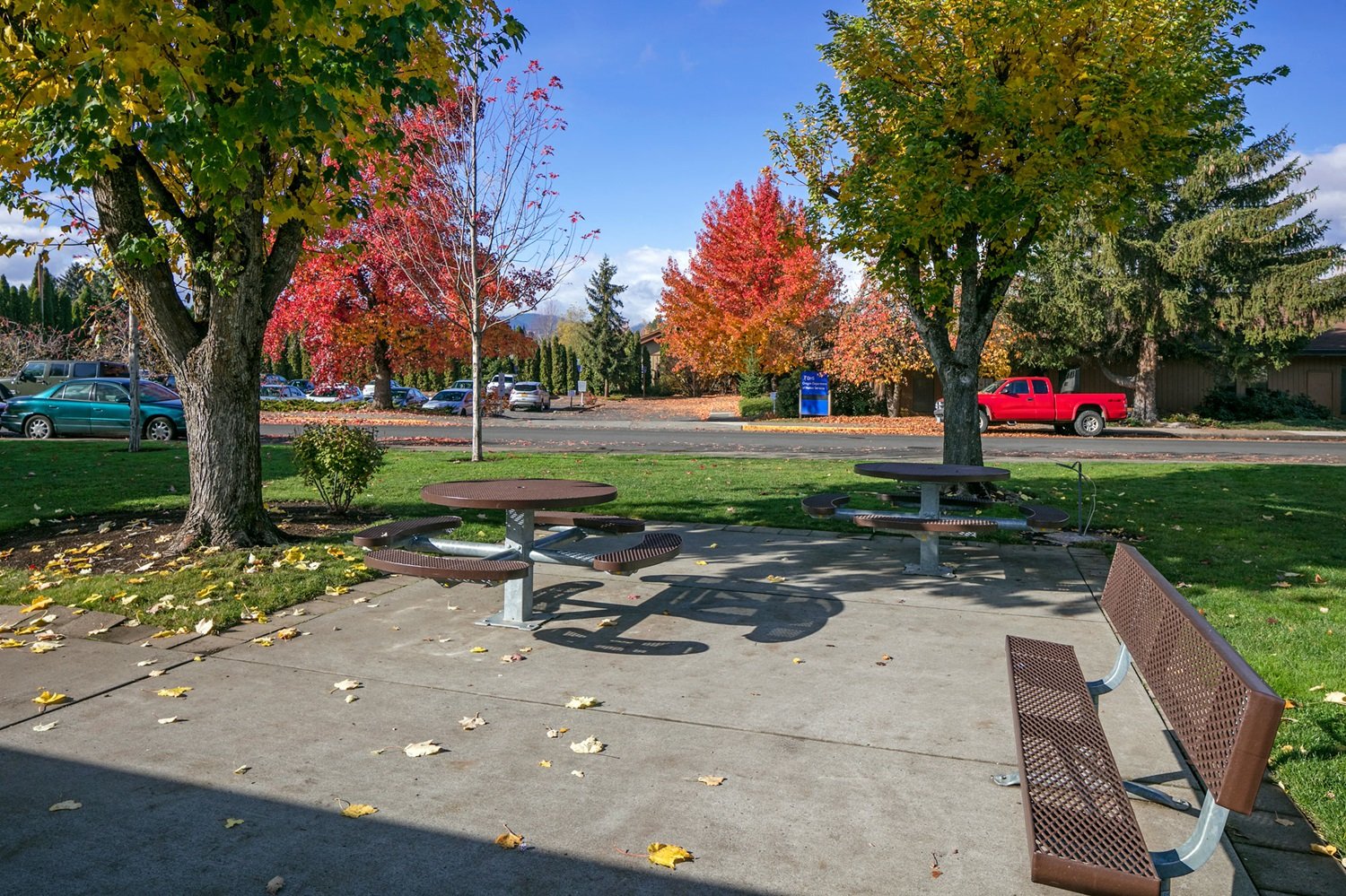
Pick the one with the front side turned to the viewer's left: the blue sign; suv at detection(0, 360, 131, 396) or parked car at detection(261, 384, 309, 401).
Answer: the suv

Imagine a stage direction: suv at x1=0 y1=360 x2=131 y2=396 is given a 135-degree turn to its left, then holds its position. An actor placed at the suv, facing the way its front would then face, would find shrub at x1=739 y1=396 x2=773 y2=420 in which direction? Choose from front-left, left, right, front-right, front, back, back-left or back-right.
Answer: front-left

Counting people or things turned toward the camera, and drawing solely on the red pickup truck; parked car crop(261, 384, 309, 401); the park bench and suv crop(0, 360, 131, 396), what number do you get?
0

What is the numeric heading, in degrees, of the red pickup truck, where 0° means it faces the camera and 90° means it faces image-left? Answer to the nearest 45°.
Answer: approximately 90°

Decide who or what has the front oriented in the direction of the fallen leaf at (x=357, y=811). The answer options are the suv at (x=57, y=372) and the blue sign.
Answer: the blue sign

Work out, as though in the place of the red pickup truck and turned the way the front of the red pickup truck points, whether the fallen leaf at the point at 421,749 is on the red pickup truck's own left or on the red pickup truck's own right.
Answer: on the red pickup truck's own left

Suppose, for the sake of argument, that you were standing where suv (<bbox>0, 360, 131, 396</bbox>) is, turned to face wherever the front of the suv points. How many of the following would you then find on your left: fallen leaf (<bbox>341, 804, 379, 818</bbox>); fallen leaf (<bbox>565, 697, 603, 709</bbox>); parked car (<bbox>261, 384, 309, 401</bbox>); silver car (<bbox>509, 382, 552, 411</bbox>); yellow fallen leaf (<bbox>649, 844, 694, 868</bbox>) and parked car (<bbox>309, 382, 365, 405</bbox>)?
3

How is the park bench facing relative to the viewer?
to the viewer's left

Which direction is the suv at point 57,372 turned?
to the viewer's left

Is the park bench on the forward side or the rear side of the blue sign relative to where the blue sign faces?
on the forward side

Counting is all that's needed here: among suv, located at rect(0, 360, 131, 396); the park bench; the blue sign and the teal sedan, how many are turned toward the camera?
1

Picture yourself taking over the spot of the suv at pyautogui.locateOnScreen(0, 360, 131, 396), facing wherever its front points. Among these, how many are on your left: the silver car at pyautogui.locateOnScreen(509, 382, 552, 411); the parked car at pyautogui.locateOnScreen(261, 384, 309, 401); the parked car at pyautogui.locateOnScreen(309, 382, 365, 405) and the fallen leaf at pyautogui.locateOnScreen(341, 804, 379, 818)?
1

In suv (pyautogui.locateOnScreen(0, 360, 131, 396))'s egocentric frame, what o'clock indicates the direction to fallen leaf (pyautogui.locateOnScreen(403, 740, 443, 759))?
The fallen leaf is roughly at 9 o'clock from the suv.

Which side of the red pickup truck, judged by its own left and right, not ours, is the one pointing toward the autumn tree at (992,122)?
left

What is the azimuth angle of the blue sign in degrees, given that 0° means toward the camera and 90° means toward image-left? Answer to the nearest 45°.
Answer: approximately 0°

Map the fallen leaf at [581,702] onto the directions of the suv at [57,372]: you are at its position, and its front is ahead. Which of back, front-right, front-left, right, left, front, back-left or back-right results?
left

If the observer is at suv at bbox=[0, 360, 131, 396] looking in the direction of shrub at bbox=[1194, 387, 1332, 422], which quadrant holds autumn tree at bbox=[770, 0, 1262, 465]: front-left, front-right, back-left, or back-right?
front-right

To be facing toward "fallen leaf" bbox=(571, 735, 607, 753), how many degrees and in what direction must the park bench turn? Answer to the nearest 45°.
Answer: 0° — it already faces it

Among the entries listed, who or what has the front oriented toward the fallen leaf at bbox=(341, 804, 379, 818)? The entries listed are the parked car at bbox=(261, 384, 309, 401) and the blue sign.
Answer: the blue sign

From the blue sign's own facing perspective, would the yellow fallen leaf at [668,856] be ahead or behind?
ahead
